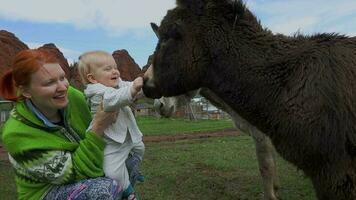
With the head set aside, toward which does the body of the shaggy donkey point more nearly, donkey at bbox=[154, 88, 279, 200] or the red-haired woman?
the red-haired woman

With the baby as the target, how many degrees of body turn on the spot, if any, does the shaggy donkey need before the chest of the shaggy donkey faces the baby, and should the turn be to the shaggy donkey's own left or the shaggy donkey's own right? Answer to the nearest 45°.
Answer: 0° — it already faces them

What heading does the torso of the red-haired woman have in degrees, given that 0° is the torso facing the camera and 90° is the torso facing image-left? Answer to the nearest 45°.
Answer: approximately 315°

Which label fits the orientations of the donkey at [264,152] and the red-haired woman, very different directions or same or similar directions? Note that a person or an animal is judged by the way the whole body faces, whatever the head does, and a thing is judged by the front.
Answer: very different directions

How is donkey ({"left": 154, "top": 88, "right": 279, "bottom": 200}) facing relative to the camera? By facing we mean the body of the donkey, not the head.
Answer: to the viewer's left

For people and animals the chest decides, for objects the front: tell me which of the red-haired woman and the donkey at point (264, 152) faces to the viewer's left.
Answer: the donkey

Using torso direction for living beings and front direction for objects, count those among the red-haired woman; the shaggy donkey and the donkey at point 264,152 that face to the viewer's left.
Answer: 2

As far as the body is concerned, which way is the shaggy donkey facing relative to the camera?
to the viewer's left
